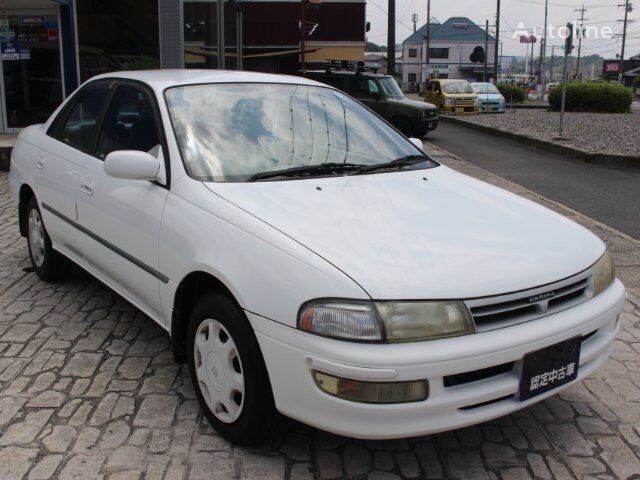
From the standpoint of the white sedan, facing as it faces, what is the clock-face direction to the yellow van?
The yellow van is roughly at 8 o'clock from the white sedan.

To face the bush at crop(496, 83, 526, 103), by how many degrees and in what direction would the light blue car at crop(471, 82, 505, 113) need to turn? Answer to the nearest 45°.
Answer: approximately 135° to its left

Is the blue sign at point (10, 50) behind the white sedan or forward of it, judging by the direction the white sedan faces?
behind

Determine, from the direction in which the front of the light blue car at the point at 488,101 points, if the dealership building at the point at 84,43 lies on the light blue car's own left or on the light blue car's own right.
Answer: on the light blue car's own right

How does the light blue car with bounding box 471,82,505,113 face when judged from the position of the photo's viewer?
facing the viewer and to the right of the viewer

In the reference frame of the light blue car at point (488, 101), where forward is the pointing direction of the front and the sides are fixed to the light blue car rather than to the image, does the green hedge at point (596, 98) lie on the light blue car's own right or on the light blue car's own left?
on the light blue car's own left

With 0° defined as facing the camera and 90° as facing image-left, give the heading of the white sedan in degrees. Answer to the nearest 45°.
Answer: approximately 315°

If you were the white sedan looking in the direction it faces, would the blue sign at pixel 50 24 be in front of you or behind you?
behind

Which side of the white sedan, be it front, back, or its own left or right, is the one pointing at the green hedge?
left

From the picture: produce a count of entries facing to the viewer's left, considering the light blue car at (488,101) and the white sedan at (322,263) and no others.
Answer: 0

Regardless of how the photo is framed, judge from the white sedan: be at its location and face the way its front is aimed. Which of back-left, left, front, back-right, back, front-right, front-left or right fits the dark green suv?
back-left
